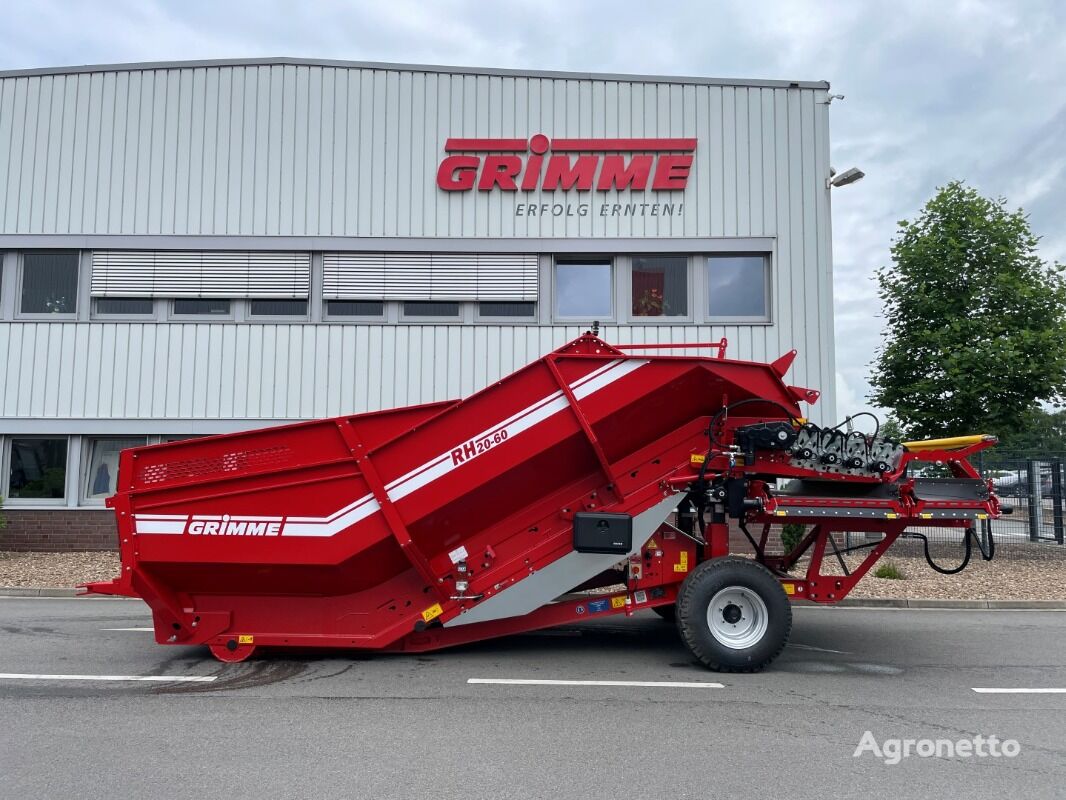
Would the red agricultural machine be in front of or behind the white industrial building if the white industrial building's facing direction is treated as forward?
in front

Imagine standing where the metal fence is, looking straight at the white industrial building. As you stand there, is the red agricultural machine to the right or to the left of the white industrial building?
left

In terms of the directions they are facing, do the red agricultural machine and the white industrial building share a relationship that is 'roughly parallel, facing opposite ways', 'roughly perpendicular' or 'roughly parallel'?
roughly perpendicular

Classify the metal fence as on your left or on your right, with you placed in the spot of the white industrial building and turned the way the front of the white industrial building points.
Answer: on your left

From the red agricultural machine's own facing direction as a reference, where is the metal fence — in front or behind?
behind

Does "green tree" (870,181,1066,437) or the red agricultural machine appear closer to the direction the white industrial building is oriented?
the red agricultural machine

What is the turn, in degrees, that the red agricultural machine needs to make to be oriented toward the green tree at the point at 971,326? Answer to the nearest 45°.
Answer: approximately 135° to its right

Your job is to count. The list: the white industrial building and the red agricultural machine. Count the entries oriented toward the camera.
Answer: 1

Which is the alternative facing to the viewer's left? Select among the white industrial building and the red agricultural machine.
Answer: the red agricultural machine

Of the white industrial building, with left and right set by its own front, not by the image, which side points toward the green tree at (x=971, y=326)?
left

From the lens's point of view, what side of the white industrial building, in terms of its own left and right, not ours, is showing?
front

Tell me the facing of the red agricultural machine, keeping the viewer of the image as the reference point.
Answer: facing to the left of the viewer
